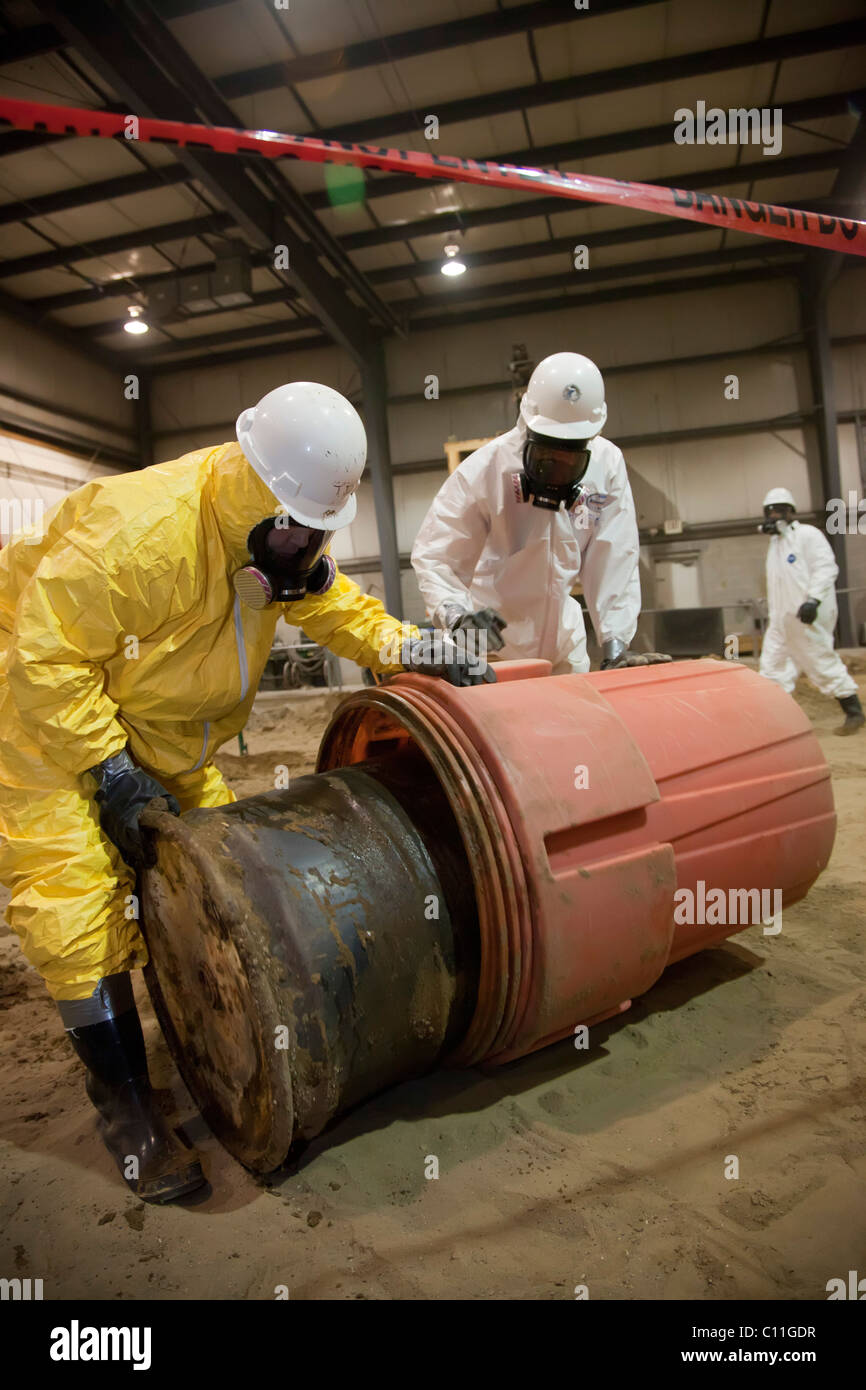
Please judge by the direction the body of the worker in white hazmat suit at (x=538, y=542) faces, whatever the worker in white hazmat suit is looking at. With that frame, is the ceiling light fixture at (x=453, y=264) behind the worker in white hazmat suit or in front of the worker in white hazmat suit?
behind

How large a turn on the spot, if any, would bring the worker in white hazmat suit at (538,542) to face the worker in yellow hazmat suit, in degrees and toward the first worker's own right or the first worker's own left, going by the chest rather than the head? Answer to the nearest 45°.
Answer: approximately 45° to the first worker's own right

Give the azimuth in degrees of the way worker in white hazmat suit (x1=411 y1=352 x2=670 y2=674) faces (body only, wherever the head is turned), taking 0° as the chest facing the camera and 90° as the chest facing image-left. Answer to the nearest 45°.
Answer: approximately 0°

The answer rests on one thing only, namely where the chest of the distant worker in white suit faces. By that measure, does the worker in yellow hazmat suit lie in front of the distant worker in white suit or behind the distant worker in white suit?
in front

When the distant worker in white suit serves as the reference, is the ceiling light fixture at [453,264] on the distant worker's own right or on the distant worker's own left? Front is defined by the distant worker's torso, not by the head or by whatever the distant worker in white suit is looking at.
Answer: on the distant worker's own right

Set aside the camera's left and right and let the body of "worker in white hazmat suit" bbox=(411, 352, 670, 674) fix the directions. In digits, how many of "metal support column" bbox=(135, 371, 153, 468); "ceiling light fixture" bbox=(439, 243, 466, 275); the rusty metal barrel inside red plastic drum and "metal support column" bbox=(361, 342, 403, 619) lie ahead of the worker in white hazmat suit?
1

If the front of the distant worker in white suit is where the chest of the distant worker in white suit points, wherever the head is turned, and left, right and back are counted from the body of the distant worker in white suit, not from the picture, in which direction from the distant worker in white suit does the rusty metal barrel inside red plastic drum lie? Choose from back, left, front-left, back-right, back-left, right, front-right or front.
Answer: front-left

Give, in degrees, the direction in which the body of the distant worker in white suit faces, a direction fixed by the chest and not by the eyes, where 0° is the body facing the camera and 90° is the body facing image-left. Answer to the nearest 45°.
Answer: approximately 45°

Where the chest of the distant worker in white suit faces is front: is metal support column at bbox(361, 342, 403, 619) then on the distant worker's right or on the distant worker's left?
on the distant worker's right
